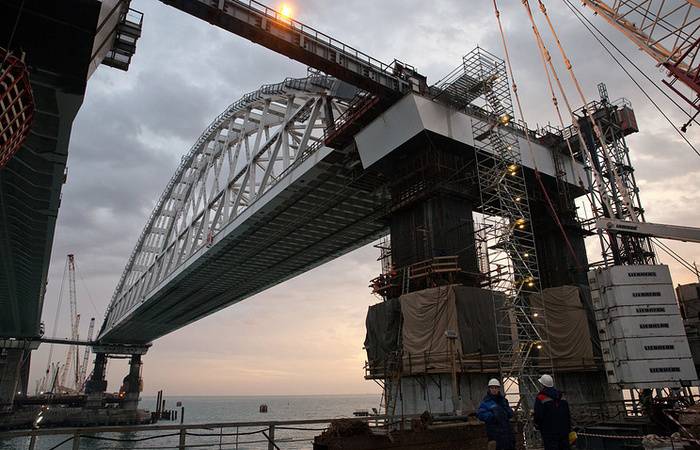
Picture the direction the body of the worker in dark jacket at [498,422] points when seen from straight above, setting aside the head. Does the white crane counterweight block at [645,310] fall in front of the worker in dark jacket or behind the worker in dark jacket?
behind

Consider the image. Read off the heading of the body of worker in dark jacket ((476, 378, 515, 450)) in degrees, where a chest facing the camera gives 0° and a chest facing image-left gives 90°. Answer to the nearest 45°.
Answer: approximately 0°

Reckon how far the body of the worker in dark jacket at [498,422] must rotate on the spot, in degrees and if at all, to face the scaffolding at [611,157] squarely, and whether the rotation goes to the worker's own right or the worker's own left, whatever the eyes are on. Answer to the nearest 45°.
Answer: approximately 180°

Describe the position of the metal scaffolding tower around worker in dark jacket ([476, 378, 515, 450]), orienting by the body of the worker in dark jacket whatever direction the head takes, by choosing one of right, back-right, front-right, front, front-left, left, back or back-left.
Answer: back

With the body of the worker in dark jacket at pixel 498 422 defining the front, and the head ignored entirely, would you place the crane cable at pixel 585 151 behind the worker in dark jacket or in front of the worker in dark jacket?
behind

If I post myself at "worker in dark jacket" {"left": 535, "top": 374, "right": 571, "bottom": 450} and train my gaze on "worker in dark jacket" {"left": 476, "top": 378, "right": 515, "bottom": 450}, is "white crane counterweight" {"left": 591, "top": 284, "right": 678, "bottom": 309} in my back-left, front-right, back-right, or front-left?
back-right

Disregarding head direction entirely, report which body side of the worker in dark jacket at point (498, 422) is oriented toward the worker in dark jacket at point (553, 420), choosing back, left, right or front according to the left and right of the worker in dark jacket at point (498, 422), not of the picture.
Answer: left
